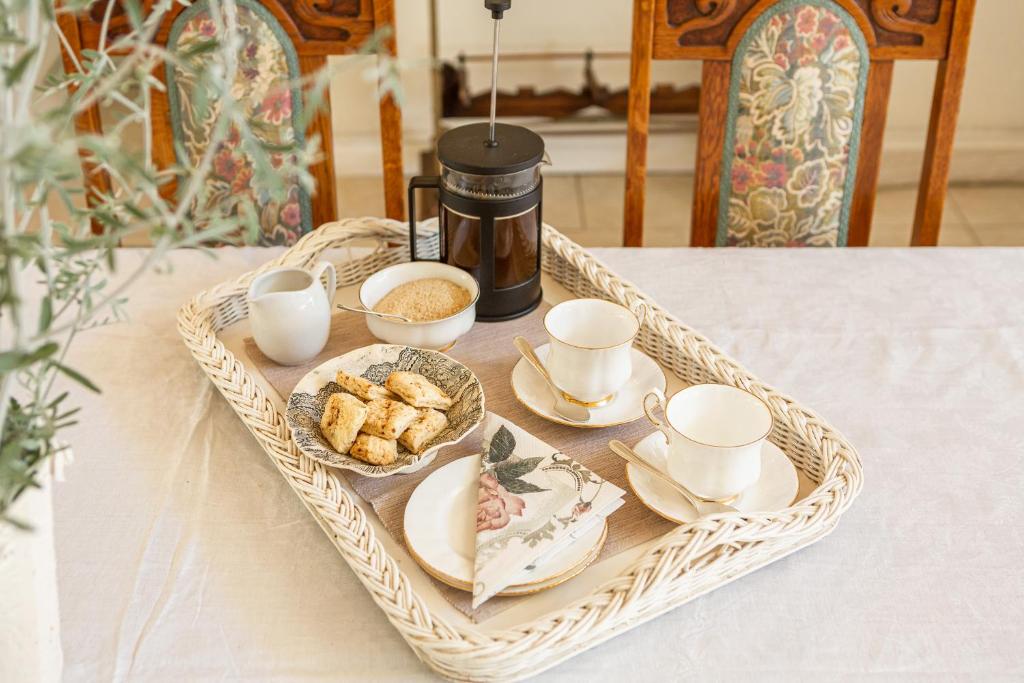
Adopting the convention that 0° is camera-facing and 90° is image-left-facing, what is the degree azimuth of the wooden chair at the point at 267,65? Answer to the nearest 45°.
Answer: approximately 0°

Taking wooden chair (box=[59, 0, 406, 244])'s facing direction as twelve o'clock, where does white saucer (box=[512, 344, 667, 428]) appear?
The white saucer is roughly at 11 o'clock from the wooden chair.

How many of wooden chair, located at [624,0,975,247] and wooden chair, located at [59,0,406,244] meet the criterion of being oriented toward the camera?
2

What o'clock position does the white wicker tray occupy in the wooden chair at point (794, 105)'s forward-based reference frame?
The white wicker tray is roughly at 12 o'clock from the wooden chair.

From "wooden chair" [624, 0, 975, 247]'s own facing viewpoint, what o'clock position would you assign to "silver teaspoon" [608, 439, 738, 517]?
The silver teaspoon is roughly at 12 o'clock from the wooden chair.

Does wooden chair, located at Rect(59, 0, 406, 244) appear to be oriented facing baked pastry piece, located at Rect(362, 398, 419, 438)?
yes

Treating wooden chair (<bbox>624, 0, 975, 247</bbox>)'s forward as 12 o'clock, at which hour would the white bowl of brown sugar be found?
The white bowl of brown sugar is roughly at 1 o'clock from the wooden chair.

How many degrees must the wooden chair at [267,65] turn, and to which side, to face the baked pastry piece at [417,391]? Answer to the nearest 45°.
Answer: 0° — it already faces it

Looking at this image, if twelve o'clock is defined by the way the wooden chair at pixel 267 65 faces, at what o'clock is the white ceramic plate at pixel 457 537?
The white ceramic plate is roughly at 12 o'clock from the wooden chair.
